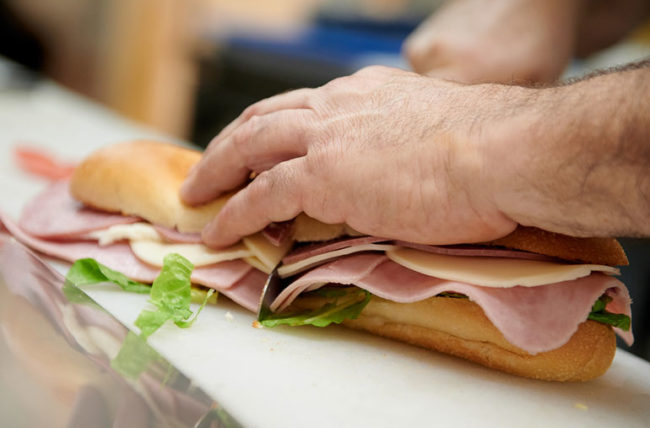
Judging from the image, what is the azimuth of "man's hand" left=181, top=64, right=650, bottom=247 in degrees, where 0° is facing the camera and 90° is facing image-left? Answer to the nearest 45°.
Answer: approximately 90°

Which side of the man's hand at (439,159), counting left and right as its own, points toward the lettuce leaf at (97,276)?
front
